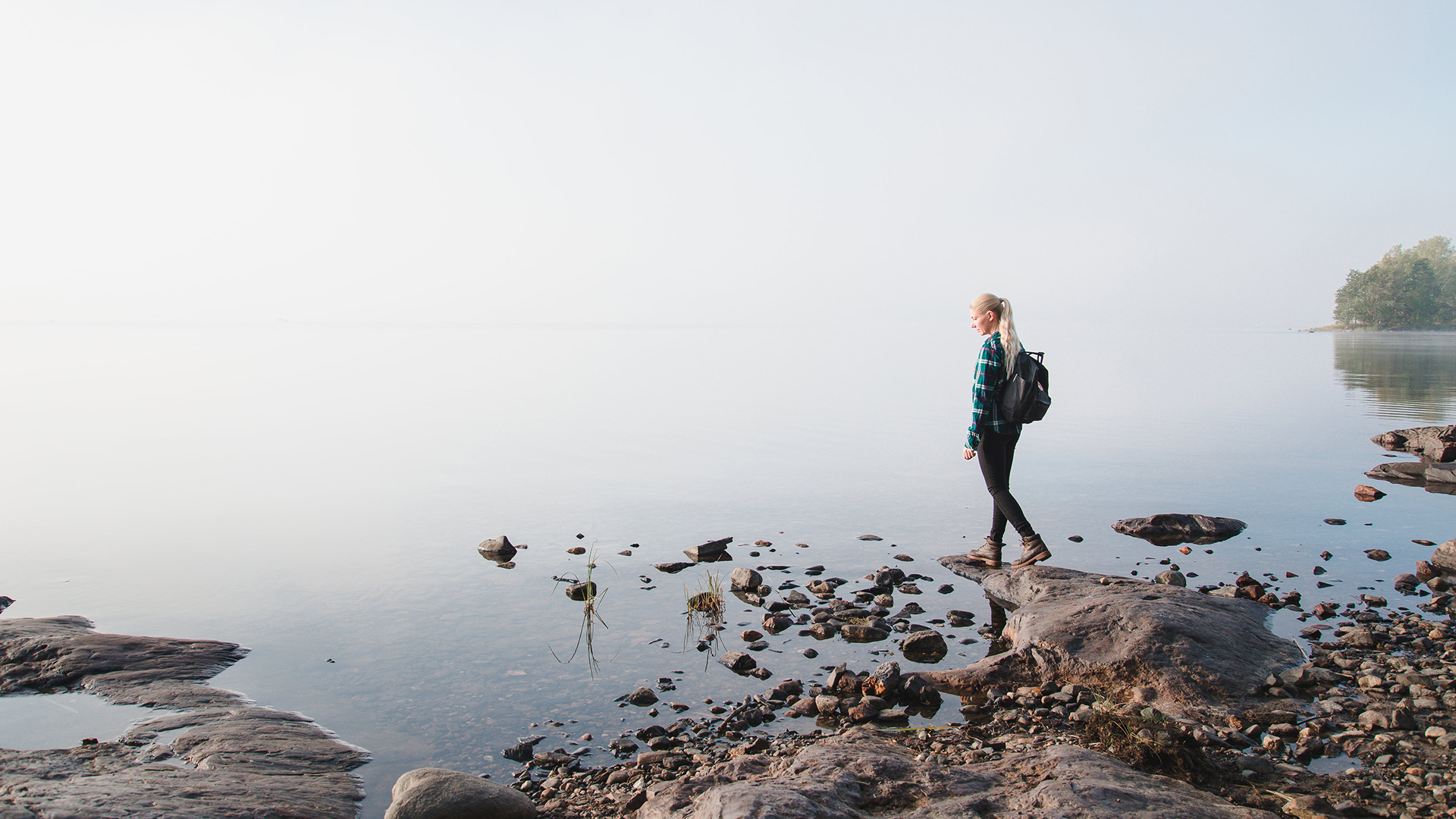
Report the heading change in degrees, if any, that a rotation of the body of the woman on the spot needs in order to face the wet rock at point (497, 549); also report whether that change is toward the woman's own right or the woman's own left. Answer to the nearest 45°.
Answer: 0° — they already face it

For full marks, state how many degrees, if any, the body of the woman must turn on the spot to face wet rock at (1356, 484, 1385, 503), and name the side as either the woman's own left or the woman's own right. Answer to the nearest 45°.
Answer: approximately 135° to the woman's own right

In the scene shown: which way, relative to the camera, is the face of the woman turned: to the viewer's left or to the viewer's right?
to the viewer's left

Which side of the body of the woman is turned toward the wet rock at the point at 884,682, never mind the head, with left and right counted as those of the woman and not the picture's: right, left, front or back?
left

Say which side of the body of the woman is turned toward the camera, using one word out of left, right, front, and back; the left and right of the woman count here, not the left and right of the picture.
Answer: left

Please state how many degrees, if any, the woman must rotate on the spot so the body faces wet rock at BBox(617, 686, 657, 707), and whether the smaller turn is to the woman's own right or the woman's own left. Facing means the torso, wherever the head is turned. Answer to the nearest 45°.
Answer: approximately 45° to the woman's own left

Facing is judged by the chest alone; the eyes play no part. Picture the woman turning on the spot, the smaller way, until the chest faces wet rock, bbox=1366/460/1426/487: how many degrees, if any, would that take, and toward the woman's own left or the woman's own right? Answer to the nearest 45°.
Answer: approximately 135° to the woman's own right

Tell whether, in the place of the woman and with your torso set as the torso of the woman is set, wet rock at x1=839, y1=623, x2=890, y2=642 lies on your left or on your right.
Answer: on your left

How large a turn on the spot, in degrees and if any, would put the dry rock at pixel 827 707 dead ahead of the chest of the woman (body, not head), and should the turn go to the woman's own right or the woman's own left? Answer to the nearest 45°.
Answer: approximately 90° to the woman's own left
